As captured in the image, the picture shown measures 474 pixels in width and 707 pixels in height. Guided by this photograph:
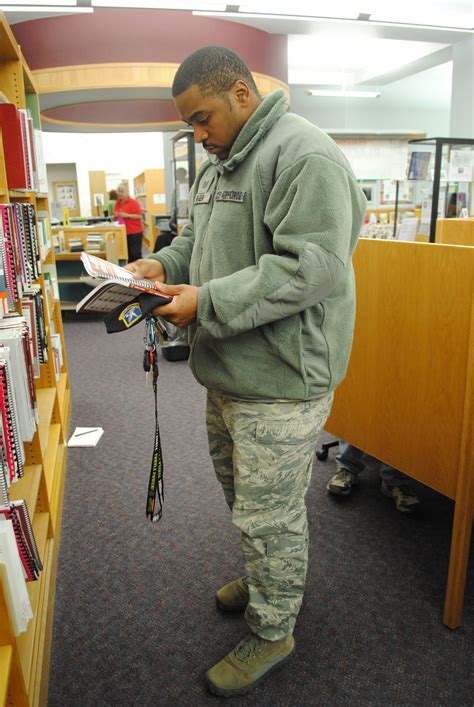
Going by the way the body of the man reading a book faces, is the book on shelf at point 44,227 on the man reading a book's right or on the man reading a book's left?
on the man reading a book's right

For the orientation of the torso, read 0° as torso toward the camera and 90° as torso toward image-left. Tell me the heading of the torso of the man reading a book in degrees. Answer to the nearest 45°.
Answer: approximately 45°

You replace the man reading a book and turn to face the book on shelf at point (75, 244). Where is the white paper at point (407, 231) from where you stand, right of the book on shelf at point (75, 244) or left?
right

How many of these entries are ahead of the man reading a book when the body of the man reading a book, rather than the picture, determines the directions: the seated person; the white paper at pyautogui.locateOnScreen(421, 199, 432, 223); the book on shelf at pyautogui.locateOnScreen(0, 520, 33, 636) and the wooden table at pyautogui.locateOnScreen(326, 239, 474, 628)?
1

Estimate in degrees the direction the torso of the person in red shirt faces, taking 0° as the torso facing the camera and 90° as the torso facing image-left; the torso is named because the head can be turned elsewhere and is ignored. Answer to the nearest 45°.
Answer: approximately 45°

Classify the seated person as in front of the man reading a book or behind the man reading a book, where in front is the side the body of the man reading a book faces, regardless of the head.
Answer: behind

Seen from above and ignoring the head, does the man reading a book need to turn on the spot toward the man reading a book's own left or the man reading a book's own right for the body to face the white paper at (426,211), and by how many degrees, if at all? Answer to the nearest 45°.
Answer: approximately 135° to the man reading a book's own right

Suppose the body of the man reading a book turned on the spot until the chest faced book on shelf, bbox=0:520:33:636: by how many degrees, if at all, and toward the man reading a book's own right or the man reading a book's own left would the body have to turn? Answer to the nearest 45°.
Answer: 0° — they already face it

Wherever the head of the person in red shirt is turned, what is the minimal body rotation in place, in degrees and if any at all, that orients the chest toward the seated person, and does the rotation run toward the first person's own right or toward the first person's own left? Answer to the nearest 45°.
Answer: approximately 45° to the first person's own left
